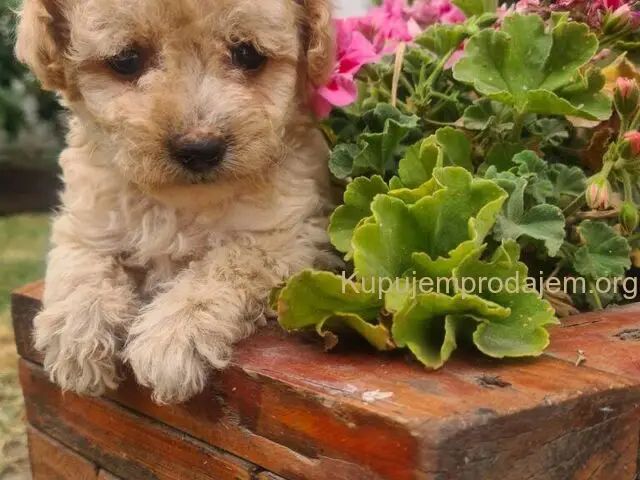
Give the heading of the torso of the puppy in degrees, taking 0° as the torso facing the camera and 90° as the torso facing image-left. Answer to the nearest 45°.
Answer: approximately 0°

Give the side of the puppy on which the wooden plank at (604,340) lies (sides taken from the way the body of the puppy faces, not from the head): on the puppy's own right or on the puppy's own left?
on the puppy's own left

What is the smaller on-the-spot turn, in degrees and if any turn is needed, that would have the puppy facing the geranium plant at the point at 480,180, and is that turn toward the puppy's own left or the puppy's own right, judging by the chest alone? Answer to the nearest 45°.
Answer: approximately 90° to the puppy's own left
